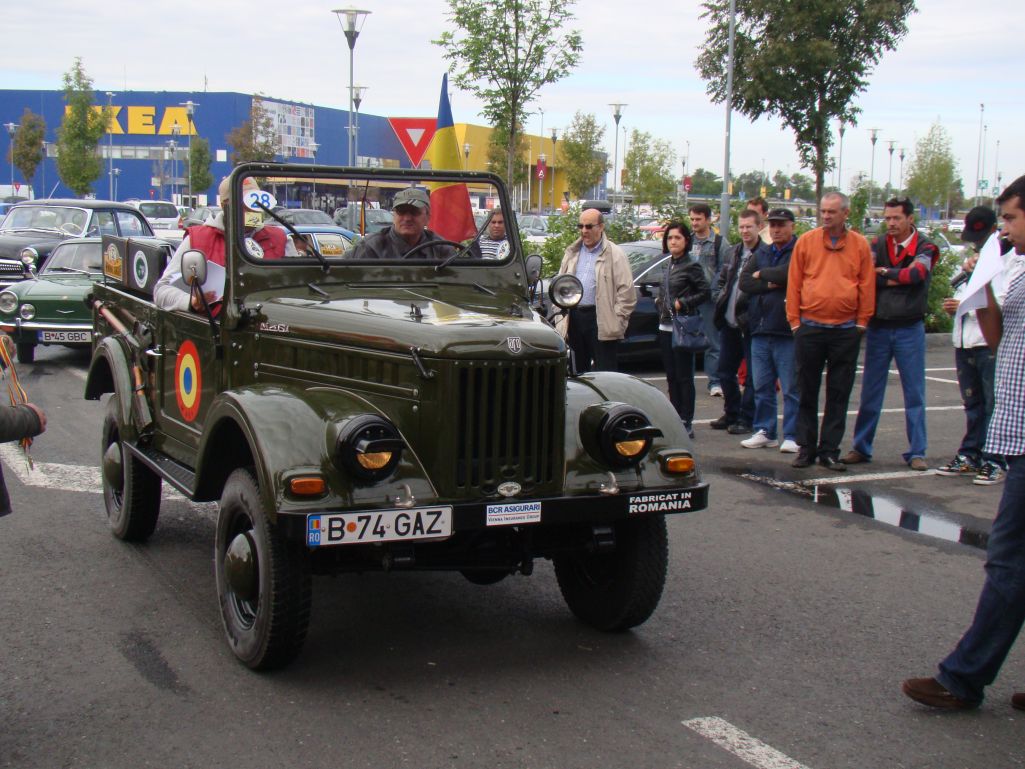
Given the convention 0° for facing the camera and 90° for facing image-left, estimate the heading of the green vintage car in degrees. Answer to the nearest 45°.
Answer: approximately 45°

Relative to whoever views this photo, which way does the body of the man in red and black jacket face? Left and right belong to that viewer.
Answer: facing the viewer and to the left of the viewer

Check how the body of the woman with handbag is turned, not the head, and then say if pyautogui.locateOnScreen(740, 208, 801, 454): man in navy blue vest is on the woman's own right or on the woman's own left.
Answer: on the woman's own left

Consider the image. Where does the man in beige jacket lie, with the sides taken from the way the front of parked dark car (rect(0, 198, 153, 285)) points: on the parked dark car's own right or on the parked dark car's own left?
on the parked dark car's own left

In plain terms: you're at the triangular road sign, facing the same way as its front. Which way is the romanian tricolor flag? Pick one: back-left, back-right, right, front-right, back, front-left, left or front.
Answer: front

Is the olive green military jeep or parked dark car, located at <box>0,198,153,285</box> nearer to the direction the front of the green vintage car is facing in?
the olive green military jeep

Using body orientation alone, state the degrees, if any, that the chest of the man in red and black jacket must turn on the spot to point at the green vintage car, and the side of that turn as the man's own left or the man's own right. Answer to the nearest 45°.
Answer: approximately 45° to the man's own right

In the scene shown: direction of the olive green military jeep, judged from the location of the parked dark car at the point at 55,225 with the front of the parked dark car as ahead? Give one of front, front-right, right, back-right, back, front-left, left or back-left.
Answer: front-left

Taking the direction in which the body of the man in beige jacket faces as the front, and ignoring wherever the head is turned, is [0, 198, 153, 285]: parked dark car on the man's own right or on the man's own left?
on the man's own right

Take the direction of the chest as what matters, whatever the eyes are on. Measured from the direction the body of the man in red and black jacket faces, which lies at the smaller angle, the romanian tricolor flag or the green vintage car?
the romanian tricolor flag

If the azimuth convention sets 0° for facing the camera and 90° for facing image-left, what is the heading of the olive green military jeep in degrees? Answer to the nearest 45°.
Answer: approximately 315°

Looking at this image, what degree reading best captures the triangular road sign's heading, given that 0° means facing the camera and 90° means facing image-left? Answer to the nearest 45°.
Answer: approximately 0°

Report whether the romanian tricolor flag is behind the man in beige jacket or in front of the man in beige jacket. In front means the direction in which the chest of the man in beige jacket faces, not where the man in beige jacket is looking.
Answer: in front

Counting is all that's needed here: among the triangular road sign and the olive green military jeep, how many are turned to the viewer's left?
0
